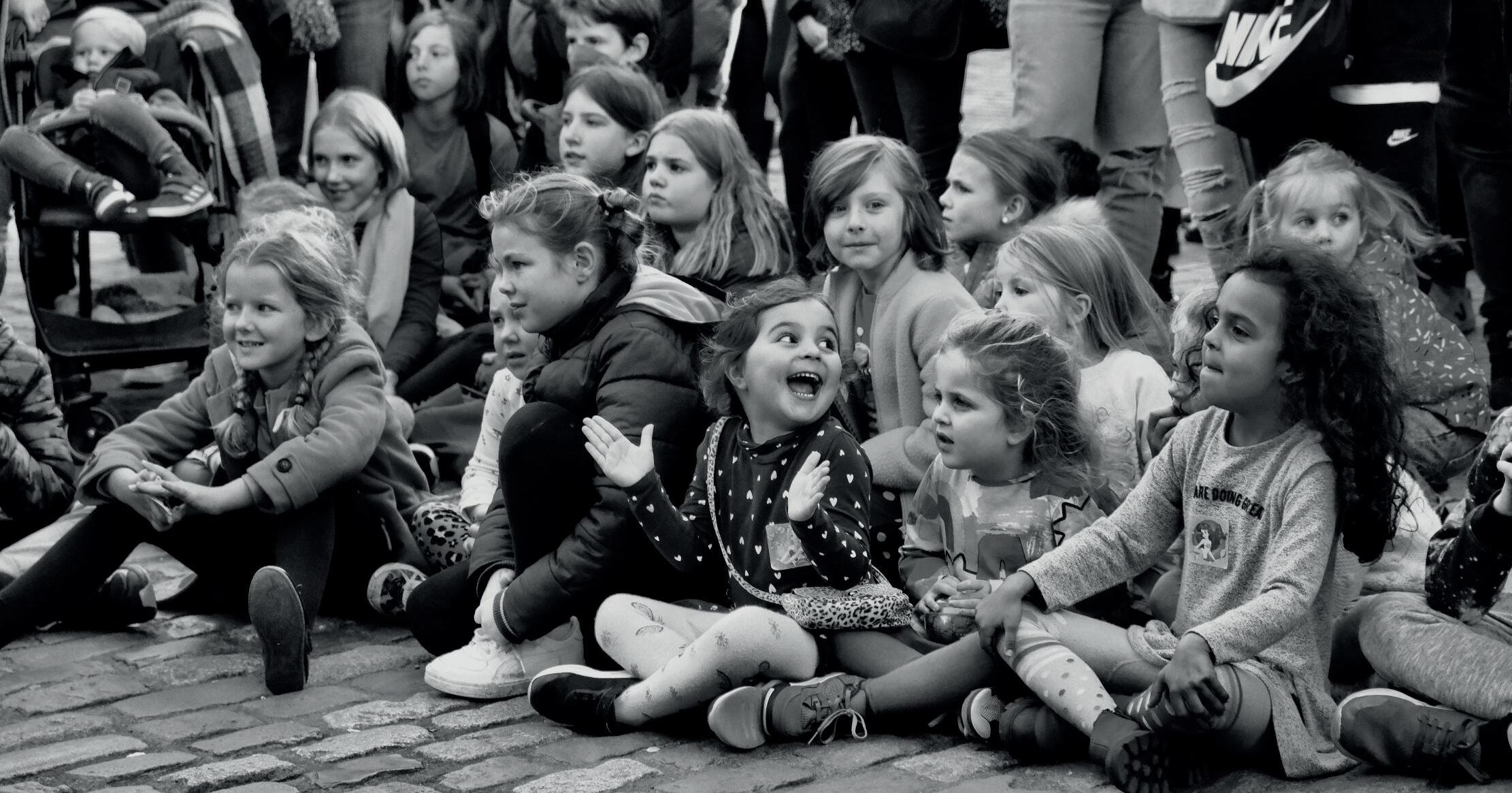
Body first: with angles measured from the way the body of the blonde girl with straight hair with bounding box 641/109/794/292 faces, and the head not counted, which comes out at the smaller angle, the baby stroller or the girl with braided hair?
the girl with braided hair

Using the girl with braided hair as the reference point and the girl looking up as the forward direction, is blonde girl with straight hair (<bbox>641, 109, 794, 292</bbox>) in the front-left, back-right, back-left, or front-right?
front-left

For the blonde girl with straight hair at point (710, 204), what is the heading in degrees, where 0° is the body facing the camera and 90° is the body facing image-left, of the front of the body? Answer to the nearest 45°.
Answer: approximately 45°

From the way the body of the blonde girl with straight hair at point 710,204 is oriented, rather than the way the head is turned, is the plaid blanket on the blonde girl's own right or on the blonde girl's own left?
on the blonde girl's own right

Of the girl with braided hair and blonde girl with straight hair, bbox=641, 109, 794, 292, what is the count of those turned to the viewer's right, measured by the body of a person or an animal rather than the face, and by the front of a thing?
0

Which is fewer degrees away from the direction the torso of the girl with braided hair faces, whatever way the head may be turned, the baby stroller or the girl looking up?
the girl looking up

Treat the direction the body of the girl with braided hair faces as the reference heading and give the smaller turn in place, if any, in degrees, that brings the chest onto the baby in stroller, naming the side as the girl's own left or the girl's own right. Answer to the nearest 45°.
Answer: approximately 135° to the girl's own right

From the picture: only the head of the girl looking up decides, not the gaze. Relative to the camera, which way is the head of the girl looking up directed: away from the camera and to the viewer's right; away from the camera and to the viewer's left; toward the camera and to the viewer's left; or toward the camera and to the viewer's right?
toward the camera and to the viewer's right

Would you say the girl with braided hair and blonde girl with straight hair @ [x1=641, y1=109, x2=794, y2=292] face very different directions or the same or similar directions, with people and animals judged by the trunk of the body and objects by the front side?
same or similar directions

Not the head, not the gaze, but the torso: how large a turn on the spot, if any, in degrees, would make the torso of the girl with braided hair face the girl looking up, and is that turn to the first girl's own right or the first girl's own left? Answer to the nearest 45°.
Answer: approximately 90° to the first girl's own left

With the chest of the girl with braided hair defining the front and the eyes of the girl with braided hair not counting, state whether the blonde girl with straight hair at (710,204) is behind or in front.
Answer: behind

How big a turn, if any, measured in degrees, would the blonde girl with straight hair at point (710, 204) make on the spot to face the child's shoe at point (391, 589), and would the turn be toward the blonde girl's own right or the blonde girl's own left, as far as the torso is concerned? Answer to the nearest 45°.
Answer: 0° — they already face it

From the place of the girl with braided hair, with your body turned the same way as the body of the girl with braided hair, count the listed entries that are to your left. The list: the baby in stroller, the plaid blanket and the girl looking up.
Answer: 1

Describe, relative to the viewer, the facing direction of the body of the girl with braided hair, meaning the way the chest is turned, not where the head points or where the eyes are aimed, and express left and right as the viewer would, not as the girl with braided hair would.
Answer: facing the viewer and to the left of the viewer
